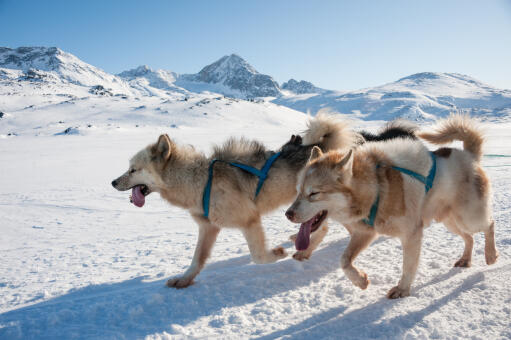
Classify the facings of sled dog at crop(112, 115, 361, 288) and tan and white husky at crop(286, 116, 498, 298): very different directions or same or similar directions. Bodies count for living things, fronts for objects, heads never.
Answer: same or similar directions

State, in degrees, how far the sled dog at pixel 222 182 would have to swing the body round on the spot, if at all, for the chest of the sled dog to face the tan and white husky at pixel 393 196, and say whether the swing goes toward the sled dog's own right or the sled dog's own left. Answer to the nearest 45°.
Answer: approximately 135° to the sled dog's own left

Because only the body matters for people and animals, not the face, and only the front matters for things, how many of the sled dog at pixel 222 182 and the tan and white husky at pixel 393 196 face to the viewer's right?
0

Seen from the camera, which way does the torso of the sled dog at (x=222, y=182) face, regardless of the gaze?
to the viewer's left

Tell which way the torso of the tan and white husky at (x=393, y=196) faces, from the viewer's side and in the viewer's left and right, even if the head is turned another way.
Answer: facing the viewer and to the left of the viewer
